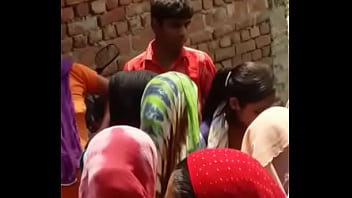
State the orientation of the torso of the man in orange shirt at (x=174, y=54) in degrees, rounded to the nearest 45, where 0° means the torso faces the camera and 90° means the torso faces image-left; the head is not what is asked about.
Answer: approximately 0°
